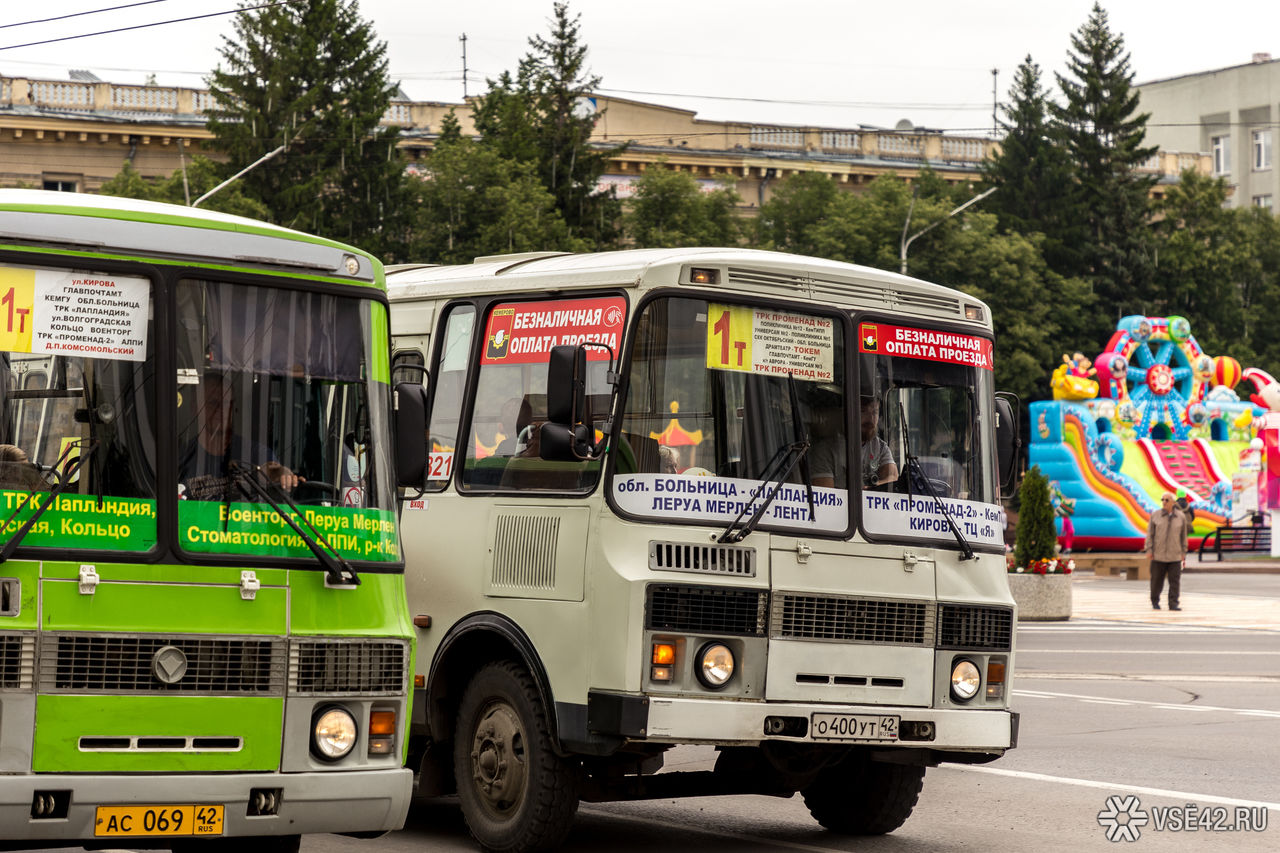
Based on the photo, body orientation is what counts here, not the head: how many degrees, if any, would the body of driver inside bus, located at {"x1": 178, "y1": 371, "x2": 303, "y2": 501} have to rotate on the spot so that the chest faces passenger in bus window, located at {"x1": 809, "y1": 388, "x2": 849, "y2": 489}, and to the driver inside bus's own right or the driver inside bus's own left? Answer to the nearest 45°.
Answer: approximately 135° to the driver inside bus's own left

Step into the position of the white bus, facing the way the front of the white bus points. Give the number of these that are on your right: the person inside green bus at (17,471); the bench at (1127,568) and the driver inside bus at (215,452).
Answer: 2

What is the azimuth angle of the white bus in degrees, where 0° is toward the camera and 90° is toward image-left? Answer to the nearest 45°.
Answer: approximately 315°

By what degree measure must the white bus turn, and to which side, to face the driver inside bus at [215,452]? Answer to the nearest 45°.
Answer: approximately 90° to its right

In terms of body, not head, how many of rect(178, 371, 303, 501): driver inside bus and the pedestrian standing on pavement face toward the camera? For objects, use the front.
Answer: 2

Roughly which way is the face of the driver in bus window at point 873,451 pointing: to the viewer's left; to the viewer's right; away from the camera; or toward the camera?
toward the camera

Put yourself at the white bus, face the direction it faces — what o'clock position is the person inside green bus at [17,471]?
The person inside green bus is roughly at 3 o'clock from the white bus.

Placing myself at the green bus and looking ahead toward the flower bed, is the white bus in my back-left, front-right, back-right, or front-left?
front-right

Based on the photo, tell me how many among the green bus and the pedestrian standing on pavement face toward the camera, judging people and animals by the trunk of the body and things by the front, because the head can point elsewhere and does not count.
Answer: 2

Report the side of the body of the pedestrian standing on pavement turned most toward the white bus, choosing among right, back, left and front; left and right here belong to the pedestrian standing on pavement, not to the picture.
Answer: front

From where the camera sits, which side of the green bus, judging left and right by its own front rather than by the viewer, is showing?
front

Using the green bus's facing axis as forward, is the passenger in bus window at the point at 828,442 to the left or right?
on its left

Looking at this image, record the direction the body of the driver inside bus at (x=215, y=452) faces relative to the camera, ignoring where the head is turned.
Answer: toward the camera

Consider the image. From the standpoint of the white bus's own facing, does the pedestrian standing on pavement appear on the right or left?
on its left

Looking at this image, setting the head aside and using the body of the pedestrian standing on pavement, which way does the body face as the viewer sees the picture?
toward the camera
